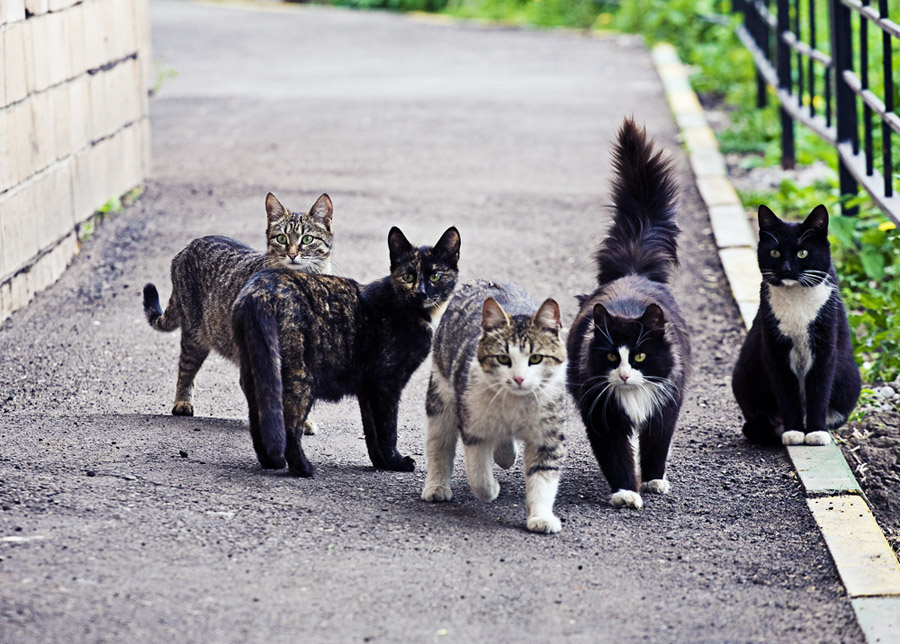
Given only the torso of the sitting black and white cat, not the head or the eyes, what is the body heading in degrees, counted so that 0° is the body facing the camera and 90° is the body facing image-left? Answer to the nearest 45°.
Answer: approximately 0°

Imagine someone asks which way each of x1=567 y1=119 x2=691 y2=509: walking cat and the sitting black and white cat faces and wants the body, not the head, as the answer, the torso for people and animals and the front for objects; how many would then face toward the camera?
2

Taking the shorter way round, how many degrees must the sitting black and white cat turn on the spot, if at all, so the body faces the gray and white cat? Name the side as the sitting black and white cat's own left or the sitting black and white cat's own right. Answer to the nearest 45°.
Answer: approximately 45° to the sitting black and white cat's own right

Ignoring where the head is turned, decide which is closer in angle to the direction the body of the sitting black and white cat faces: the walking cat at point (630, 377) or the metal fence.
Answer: the walking cat

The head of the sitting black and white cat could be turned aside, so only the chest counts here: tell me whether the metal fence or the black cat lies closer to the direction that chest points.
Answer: the black cat

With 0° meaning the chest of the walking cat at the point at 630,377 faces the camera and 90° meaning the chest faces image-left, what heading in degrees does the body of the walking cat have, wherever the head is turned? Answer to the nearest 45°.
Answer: approximately 0°

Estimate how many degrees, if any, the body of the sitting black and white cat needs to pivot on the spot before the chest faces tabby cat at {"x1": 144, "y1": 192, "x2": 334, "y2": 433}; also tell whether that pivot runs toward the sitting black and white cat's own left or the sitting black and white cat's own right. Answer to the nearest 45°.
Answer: approximately 90° to the sitting black and white cat's own right

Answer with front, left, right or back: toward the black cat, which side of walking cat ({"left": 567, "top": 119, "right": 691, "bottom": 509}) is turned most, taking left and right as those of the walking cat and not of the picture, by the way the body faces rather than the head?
right

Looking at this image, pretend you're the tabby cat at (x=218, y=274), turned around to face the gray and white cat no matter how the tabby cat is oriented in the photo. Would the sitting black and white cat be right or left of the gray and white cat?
left

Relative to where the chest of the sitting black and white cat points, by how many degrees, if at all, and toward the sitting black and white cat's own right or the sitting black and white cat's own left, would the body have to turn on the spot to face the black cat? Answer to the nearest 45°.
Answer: approximately 45° to the sitting black and white cat's own right
